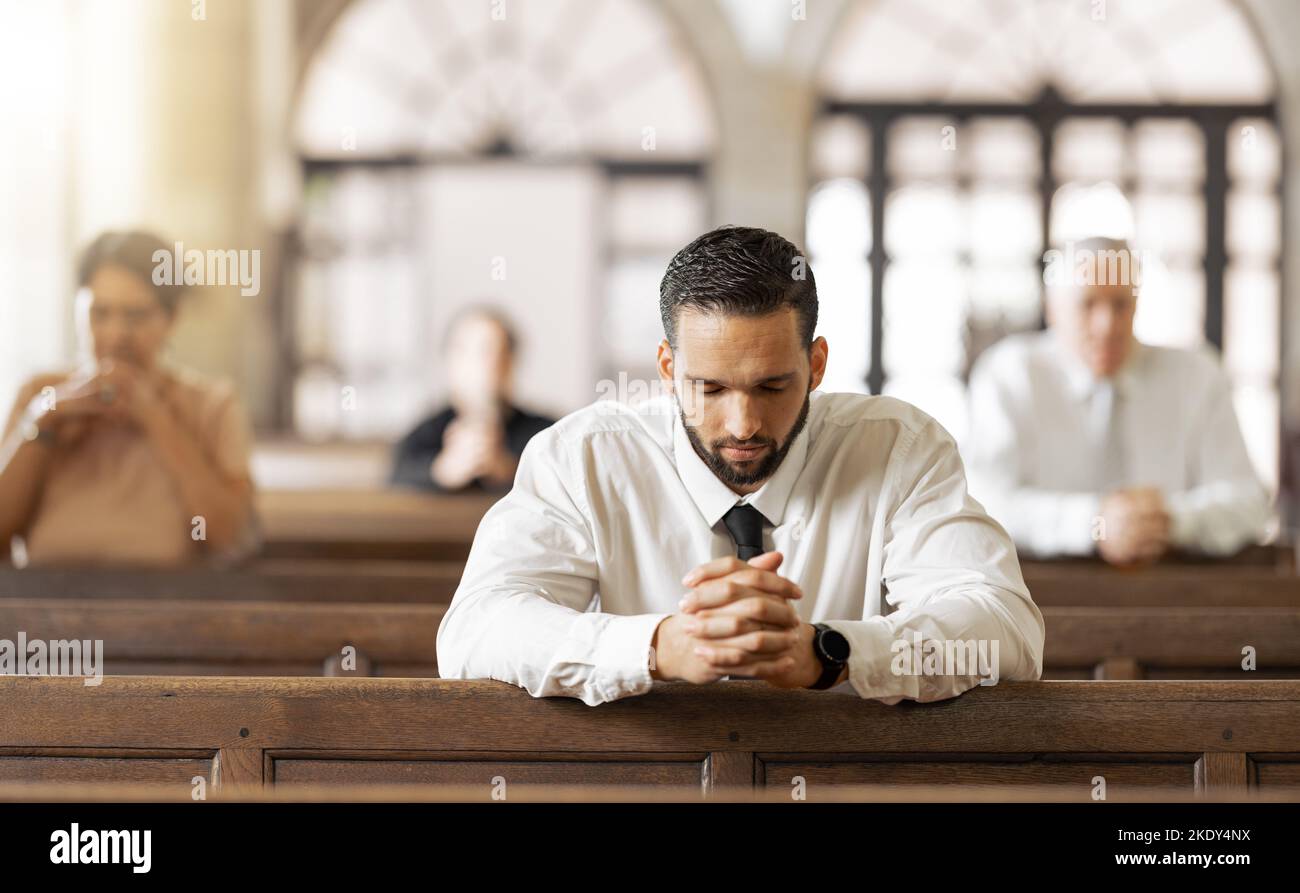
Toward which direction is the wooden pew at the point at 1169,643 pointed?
toward the camera

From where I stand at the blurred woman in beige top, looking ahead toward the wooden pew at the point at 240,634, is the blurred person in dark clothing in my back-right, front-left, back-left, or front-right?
back-left

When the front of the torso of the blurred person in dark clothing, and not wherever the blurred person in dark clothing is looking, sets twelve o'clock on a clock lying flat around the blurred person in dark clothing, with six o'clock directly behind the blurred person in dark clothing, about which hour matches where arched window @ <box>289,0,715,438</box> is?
The arched window is roughly at 6 o'clock from the blurred person in dark clothing.

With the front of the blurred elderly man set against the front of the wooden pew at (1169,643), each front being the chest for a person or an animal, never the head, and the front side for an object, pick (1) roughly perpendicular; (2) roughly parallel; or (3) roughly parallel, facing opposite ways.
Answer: roughly parallel

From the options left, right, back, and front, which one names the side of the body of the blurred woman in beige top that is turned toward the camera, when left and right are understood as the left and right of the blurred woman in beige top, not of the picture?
front

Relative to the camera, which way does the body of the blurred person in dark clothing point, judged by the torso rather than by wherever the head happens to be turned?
toward the camera

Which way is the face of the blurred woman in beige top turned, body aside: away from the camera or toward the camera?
toward the camera

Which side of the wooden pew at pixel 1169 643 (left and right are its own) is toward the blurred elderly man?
back

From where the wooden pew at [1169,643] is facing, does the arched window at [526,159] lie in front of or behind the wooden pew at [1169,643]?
behind

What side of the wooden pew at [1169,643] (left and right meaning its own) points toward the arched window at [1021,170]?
back
